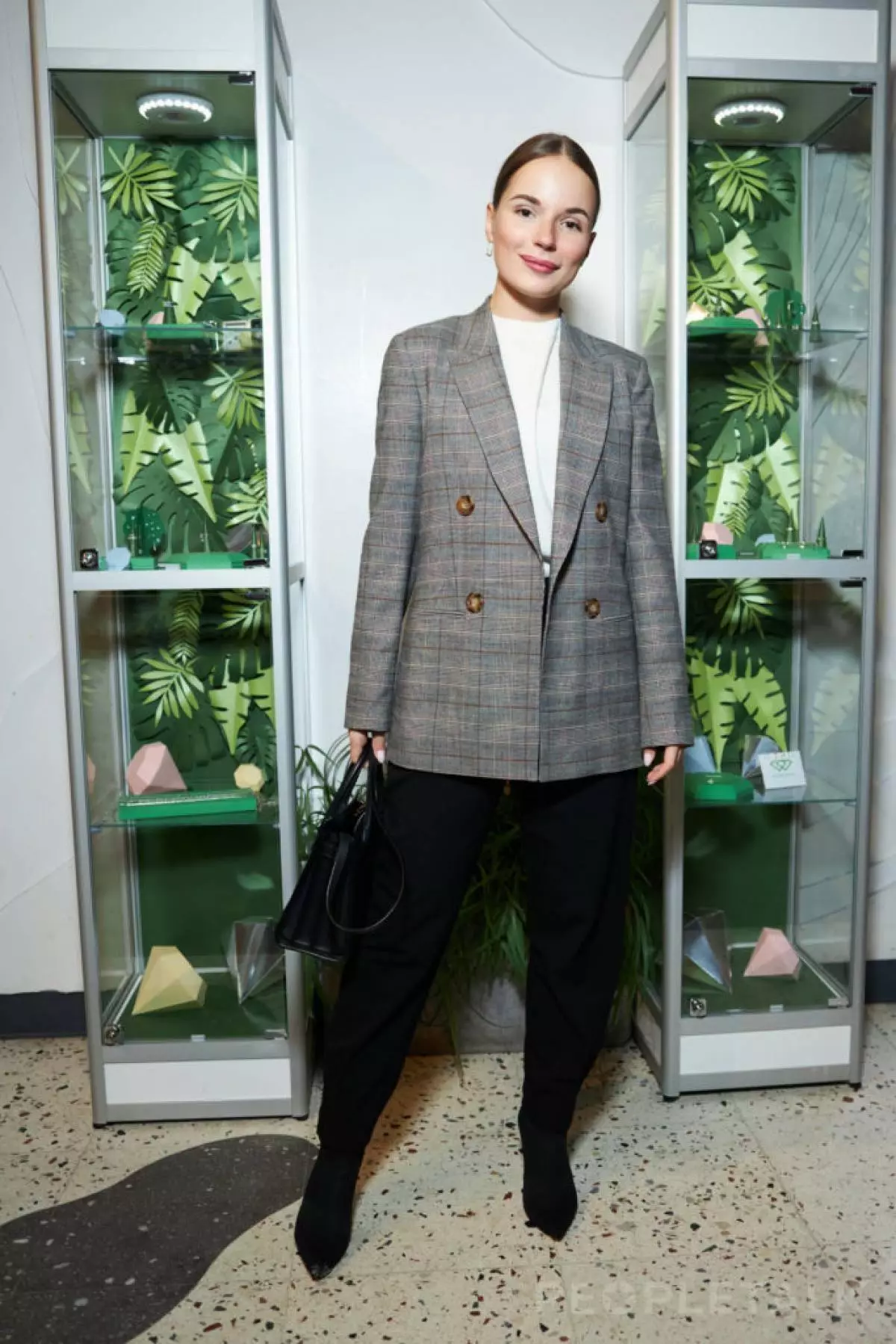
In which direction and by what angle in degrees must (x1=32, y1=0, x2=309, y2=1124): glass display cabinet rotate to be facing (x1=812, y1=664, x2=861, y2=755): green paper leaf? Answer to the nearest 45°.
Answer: approximately 90° to its left

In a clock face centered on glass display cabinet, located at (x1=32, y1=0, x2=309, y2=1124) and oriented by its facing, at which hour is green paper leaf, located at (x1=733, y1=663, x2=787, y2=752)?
The green paper leaf is roughly at 9 o'clock from the glass display cabinet.

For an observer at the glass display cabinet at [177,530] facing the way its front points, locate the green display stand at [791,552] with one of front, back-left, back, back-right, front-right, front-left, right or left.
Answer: left

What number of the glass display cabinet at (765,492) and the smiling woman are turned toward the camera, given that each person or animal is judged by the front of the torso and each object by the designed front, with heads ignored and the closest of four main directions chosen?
2

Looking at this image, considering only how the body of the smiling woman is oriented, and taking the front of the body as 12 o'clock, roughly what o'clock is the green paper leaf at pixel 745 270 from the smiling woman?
The green paper leaf is roughly at 7 o'clock from the smiling woman.

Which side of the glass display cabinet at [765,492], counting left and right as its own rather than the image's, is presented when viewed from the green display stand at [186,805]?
right

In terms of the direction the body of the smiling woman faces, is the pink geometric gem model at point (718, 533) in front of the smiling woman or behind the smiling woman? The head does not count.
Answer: behind

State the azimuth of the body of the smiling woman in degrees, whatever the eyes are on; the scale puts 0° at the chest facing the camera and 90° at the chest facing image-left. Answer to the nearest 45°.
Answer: approximately 0°

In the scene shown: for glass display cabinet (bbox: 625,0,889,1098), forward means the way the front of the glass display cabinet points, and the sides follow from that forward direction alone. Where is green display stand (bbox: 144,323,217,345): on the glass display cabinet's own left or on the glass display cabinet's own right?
on the glass display cabinet's own right

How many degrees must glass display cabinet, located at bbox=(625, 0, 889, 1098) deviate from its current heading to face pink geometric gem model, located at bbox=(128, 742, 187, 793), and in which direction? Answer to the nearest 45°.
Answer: approximately 90° to its right

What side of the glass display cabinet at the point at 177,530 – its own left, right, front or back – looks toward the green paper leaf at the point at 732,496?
left

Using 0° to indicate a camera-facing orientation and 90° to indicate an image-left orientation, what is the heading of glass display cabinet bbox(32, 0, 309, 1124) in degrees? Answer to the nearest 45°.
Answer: approximately 0°
